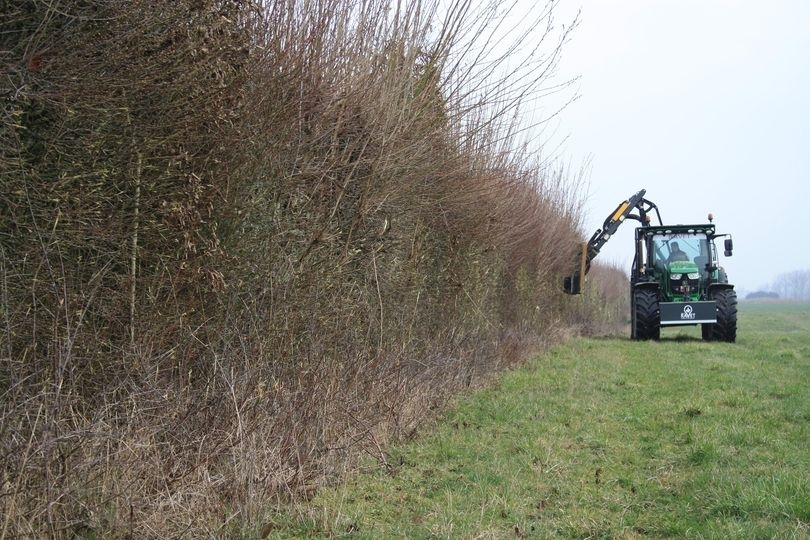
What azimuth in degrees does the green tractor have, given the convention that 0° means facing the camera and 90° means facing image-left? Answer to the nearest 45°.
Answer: approximately 0°

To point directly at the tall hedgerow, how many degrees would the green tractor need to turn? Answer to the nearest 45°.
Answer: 0° — it already faces it
